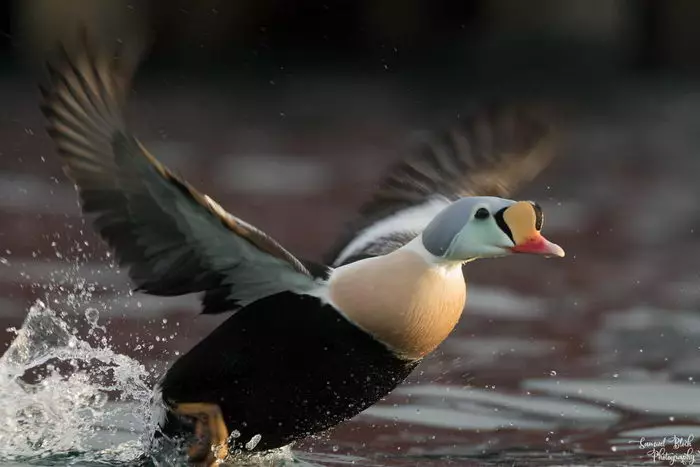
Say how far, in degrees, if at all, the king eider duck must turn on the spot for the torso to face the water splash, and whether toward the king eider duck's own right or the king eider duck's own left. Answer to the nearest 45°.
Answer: approximately 180°

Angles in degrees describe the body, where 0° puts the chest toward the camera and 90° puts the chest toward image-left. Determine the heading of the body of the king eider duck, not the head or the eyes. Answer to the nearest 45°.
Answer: approximately 315°
